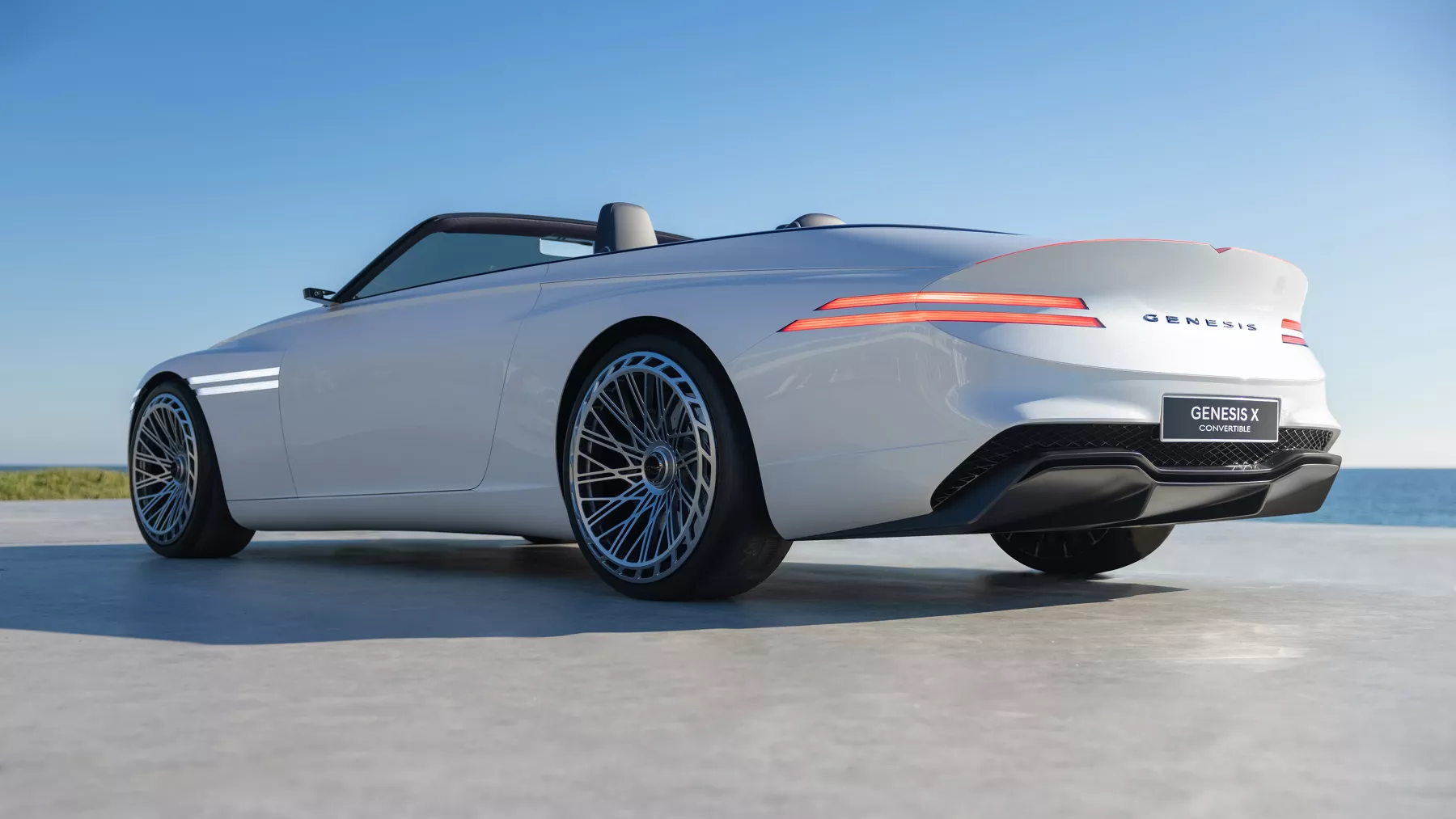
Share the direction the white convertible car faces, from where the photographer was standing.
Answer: facing away from the viewer and to the left of the viewer
